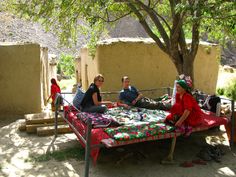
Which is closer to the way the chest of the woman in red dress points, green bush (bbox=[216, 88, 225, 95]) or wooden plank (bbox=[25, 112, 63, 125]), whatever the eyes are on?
the wooden plank

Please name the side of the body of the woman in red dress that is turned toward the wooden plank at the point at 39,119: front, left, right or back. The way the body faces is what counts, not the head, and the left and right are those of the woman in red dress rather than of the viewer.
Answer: front

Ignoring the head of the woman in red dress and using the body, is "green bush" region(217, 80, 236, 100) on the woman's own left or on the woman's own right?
on the woman's own right

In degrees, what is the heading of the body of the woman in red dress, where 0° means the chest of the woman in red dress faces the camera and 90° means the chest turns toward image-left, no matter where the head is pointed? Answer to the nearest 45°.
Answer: approximately 90°

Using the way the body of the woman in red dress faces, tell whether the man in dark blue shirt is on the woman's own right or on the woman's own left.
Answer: on the woman's own right

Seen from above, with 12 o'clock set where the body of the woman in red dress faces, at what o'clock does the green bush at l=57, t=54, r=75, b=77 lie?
The green bush is roughly at 2 o'clock from the woman in red dress.

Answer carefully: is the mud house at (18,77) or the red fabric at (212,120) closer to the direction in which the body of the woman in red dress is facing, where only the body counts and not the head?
the mud house

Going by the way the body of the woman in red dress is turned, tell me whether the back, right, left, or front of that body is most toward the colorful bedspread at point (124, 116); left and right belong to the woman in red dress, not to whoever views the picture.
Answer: front

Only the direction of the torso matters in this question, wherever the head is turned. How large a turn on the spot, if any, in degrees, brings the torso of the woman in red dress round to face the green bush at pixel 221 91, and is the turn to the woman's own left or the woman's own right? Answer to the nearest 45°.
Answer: approximately 90° to the woman's own right
